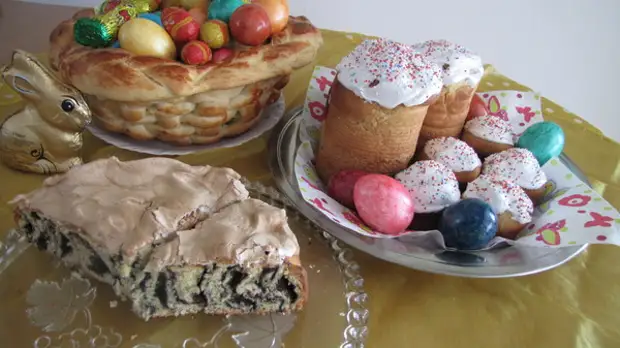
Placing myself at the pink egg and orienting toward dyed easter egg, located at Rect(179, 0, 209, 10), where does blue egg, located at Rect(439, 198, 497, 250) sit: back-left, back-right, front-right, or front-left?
back-right

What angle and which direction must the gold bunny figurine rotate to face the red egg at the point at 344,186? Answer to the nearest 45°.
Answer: approximately 45° to its right

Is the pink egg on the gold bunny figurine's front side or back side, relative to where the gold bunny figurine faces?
on the front side

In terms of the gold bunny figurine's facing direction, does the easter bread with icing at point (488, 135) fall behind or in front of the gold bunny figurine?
in front

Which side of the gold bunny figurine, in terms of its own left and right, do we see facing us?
right

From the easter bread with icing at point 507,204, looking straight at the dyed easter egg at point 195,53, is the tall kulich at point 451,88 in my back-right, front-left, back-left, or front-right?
front-right

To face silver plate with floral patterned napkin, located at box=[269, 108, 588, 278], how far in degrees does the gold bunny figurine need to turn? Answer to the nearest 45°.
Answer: approximately 45° to its right

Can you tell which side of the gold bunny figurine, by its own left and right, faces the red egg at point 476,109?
front

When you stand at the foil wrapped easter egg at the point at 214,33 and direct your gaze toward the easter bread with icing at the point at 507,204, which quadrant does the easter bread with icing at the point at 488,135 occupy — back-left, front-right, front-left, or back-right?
front-left

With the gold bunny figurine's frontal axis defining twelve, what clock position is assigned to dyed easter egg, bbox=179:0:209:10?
The dyed easter egg is roughly at 11 o'clock from the gold bunny figurine.
